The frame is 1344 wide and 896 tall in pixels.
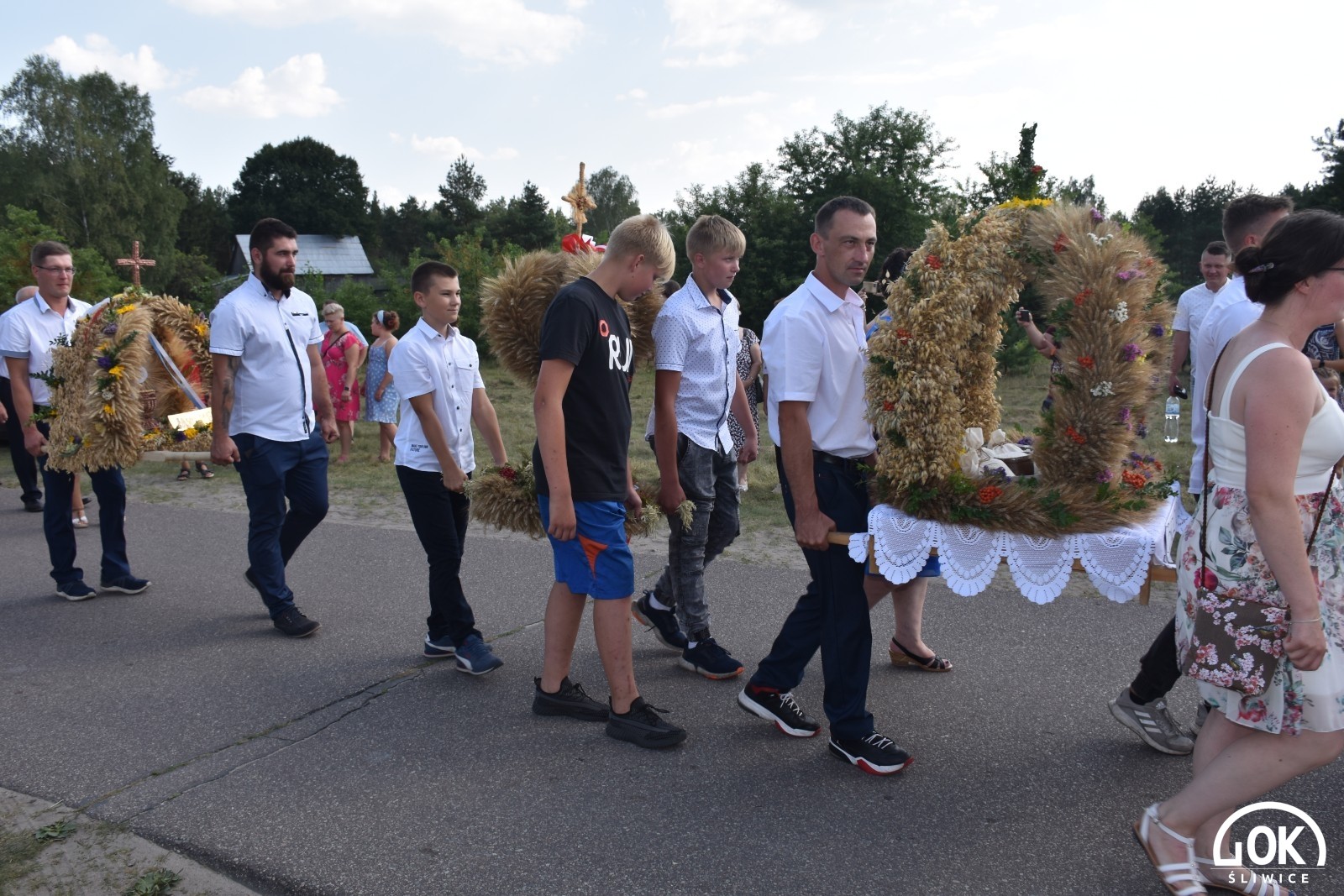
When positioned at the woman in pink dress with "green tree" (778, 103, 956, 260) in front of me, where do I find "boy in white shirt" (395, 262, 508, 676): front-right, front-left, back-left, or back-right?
back-right

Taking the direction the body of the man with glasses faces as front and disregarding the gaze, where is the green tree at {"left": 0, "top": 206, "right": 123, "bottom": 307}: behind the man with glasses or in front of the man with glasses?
behind
